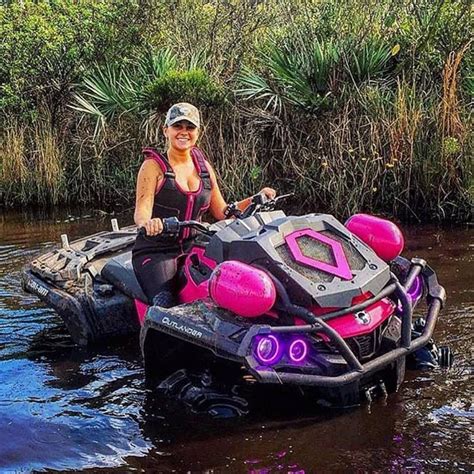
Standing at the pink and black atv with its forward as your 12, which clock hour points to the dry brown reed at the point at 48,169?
The dry brown reed is roughly at 7 o'clock from the pink and black atv.

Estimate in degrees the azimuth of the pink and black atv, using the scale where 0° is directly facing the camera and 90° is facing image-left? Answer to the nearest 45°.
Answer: approximately 315°

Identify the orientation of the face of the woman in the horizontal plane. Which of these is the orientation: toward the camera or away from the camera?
toward the camera

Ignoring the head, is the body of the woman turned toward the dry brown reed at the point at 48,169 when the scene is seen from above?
no
